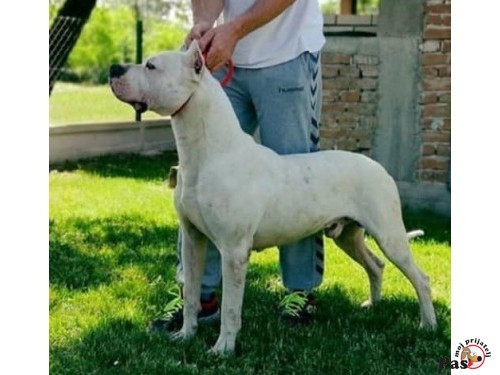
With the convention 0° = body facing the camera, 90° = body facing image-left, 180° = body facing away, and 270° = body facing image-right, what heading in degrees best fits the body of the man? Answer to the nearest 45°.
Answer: approximately 45°

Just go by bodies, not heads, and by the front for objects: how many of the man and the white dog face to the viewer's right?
0

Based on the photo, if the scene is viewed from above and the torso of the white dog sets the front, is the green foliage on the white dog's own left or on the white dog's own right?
on the white dog's own right

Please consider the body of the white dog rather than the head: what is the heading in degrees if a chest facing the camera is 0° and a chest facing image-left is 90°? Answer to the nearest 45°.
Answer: approximately 45°

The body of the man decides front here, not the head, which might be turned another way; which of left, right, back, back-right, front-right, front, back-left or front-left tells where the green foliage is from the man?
back-right
